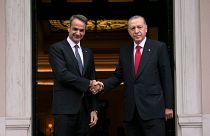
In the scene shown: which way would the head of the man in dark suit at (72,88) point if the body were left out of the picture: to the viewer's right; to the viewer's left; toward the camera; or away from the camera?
toward the camera

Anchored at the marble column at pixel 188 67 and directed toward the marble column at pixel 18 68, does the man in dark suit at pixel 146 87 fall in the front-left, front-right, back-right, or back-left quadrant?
front-left

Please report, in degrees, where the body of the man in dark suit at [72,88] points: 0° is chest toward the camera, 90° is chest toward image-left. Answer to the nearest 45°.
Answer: approximately 315°

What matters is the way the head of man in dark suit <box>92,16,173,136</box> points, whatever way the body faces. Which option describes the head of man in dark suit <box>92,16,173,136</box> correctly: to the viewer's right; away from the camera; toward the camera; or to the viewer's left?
toward the camera

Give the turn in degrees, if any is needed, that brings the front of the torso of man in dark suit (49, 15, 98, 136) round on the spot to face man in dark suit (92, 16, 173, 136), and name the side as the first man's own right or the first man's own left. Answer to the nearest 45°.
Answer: approximately 45° to the first man's own left
